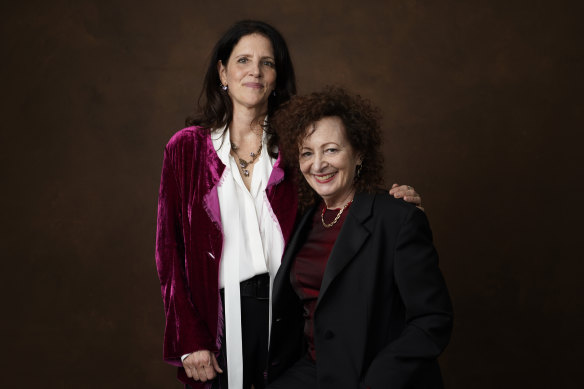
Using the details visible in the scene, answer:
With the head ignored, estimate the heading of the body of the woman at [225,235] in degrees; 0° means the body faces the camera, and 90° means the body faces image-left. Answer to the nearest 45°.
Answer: approximately 315°

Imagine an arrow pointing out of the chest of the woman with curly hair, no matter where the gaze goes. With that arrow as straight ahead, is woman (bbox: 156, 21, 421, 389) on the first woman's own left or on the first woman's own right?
on the first woman's own right
